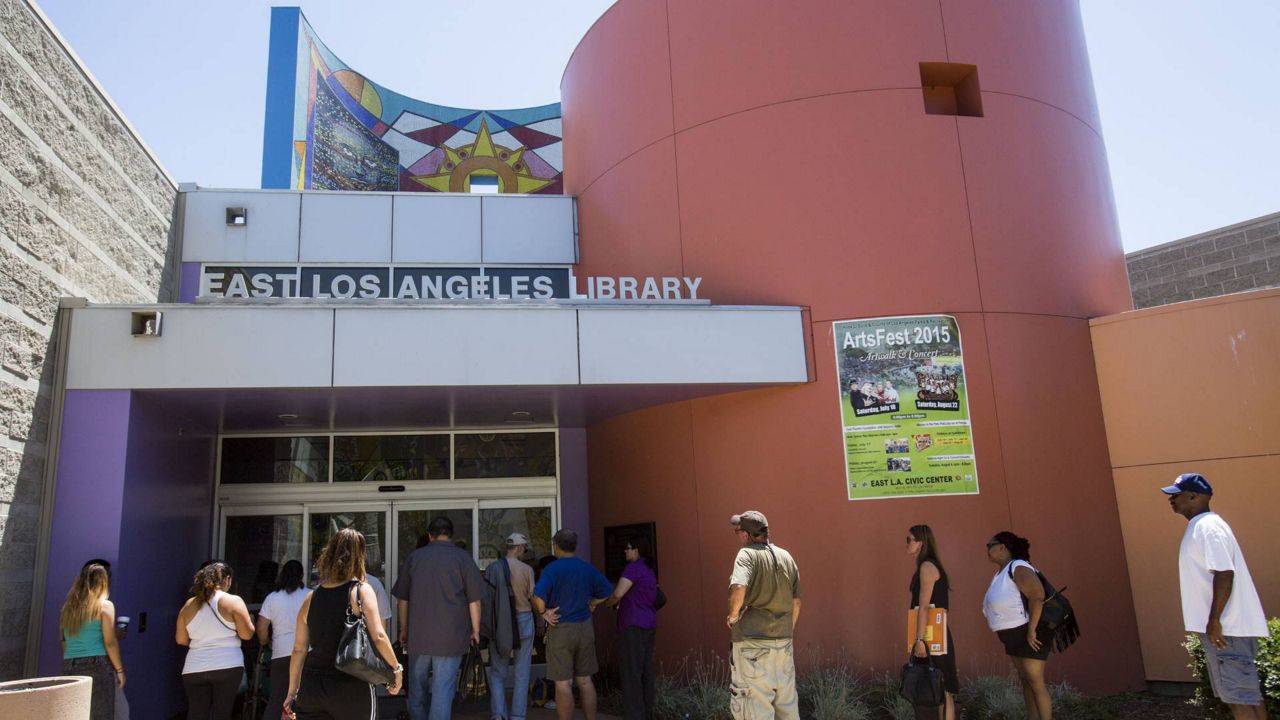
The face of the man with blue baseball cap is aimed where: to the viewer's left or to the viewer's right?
to the viewer's left

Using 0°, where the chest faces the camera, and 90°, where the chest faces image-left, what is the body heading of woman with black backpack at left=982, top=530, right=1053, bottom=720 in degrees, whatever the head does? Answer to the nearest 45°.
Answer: approximately 90°

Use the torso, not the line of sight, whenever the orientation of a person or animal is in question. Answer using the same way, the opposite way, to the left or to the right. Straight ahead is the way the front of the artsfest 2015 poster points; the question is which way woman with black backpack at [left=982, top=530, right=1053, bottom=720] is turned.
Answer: to the right

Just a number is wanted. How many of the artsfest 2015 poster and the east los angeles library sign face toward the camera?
2

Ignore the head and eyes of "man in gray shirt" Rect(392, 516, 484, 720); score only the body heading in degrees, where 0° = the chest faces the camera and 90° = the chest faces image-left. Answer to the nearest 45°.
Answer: approximately 180°

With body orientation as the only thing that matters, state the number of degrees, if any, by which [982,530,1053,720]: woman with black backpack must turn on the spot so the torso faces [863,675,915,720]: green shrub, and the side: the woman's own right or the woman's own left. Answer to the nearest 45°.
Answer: approximately 45° to the woman's own right

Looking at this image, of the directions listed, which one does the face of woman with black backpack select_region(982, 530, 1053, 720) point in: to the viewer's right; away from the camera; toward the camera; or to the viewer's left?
to the viewer's left

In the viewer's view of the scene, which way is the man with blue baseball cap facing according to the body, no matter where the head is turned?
to the viewer's left

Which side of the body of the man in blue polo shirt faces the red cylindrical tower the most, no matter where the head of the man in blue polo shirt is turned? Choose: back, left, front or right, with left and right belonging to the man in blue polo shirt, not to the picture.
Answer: right

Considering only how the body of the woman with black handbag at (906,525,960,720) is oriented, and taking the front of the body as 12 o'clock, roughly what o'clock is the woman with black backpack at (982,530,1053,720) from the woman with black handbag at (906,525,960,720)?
the woman with black backpack at (982,530,1053,720) is roughly at 5 o'clock from the woman with black handbag at (906,525,960,720).

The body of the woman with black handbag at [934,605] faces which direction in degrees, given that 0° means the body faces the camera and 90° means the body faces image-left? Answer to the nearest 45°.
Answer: approximately 90°
